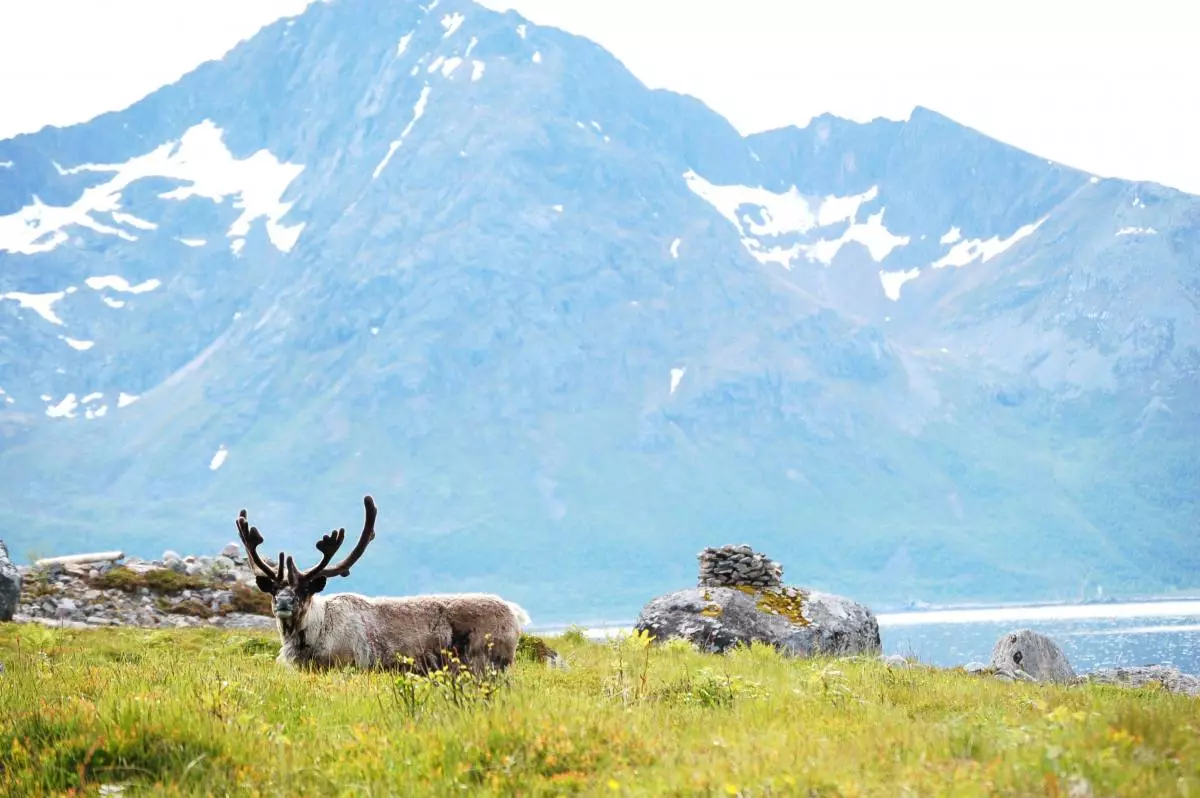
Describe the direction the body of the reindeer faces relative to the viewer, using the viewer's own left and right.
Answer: facing to the left of the viewer

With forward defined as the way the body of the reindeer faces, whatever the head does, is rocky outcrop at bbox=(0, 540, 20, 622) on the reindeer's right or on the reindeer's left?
on the reindeer's right

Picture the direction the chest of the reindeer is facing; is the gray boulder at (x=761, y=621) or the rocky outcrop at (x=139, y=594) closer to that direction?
the rocky outcrop

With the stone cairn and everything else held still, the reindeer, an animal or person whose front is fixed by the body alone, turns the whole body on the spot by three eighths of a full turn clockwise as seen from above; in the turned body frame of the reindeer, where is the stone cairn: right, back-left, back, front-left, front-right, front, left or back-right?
front

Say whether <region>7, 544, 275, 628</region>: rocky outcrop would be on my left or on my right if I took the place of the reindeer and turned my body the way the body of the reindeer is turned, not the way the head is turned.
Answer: on my right

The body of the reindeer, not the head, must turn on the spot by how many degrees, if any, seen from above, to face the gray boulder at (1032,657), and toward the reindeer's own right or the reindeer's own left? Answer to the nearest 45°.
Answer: approximately 135° to the reindeer's own right

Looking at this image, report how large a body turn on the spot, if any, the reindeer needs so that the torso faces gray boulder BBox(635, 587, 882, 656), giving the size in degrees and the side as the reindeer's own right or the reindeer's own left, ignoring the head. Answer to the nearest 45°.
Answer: approximately 135° to the reindeer's own right
